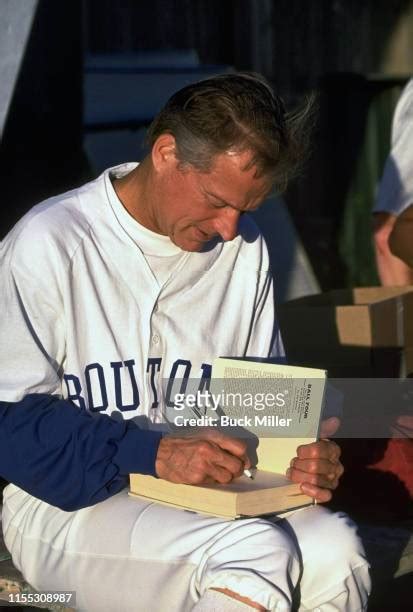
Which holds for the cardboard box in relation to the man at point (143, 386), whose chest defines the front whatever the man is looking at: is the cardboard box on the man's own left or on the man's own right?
on the man's own left

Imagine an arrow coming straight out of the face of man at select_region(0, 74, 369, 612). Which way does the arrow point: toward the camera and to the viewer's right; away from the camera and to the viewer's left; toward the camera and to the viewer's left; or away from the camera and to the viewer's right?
toward the camera and to the viewer's right

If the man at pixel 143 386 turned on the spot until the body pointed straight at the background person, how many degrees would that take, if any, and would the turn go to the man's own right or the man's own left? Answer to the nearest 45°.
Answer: approximately 90° to the man's own left
